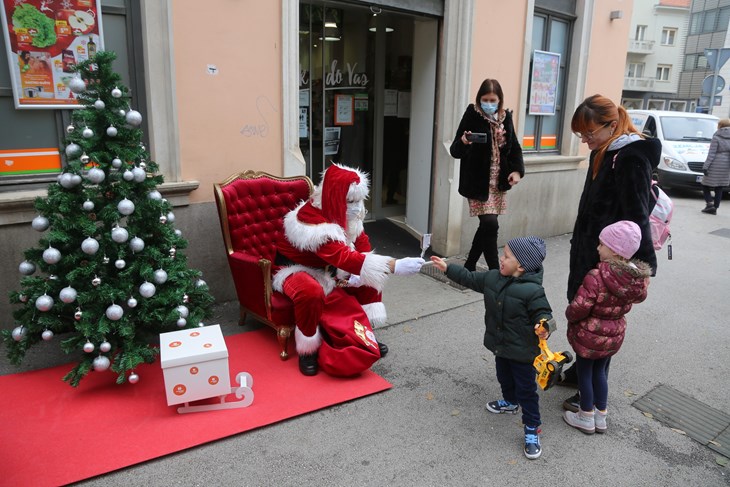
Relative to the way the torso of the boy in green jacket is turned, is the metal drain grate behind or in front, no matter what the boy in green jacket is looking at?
behind

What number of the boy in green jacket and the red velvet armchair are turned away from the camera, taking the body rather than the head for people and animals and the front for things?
0

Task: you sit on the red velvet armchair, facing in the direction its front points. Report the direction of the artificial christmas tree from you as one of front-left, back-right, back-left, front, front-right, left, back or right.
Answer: right

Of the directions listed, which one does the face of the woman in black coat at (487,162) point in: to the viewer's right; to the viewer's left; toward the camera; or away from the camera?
toward the camera

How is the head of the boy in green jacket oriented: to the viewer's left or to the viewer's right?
to the viewer's left

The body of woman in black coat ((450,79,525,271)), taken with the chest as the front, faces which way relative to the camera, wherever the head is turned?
toward the camera

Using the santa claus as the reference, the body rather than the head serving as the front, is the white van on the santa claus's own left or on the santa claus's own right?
on the santa claus's own left

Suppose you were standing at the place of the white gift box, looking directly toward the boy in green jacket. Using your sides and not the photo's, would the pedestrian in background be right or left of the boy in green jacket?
left

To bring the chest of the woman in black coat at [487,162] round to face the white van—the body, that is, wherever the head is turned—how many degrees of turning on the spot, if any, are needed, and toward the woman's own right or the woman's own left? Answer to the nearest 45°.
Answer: approximately 135° to the woman's own left

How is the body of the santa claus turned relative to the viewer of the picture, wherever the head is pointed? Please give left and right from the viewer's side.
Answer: facing the viewer and to the right of the viewer

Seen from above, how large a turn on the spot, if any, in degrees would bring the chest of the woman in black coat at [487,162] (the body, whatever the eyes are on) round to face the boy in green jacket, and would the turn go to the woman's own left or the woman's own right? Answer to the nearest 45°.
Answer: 0° — they already face them

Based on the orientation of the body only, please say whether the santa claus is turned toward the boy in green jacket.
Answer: yes

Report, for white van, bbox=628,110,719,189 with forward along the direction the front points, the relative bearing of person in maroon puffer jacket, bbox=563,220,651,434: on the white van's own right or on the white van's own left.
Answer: on the white van's own right

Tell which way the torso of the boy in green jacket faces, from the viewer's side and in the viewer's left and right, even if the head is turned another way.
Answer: facing the viewer and to the left of the viewer

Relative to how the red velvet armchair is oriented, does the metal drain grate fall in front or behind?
in front
